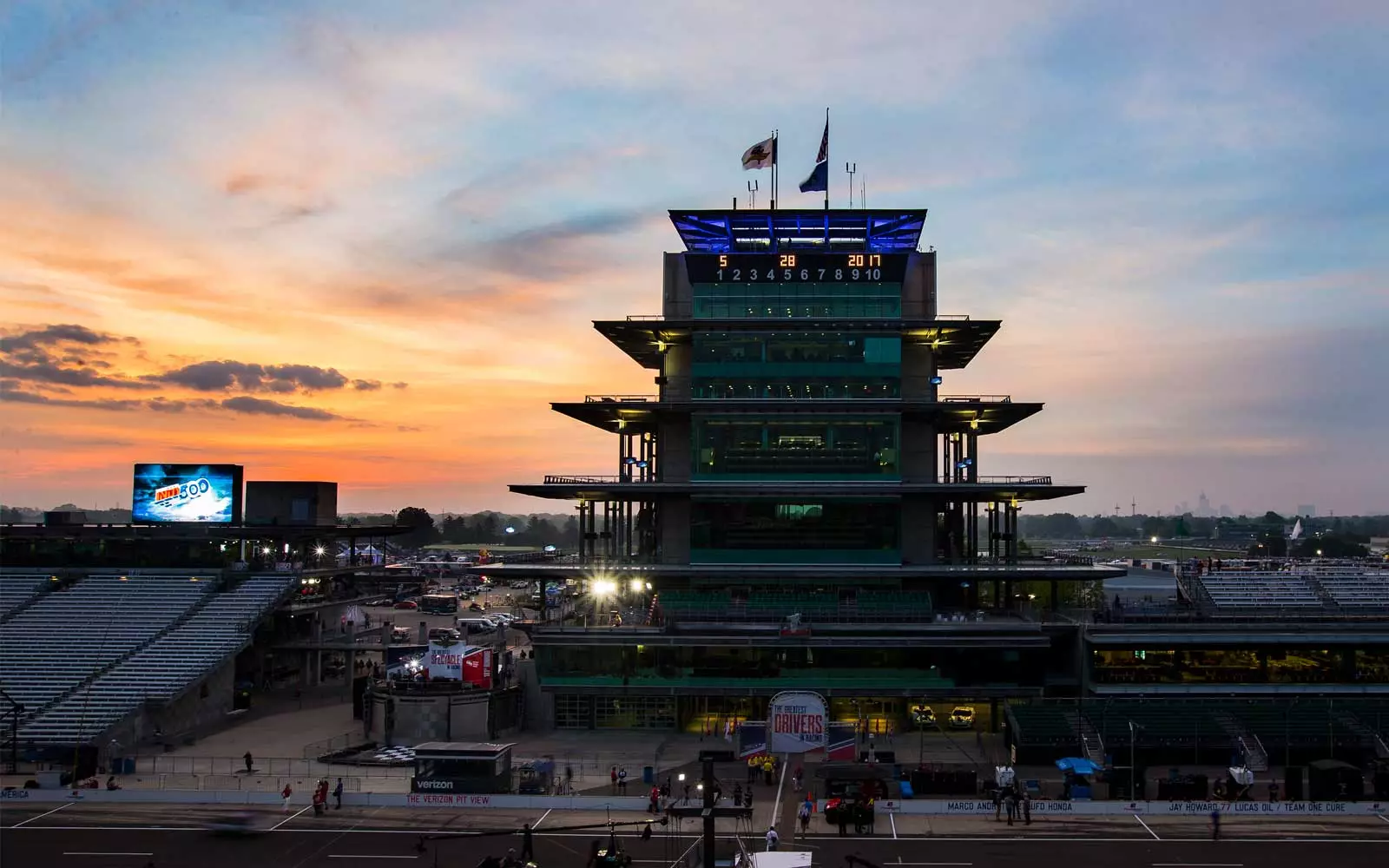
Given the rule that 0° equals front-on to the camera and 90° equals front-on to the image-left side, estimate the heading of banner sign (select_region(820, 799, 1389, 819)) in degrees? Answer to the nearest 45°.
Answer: approximately 0°
